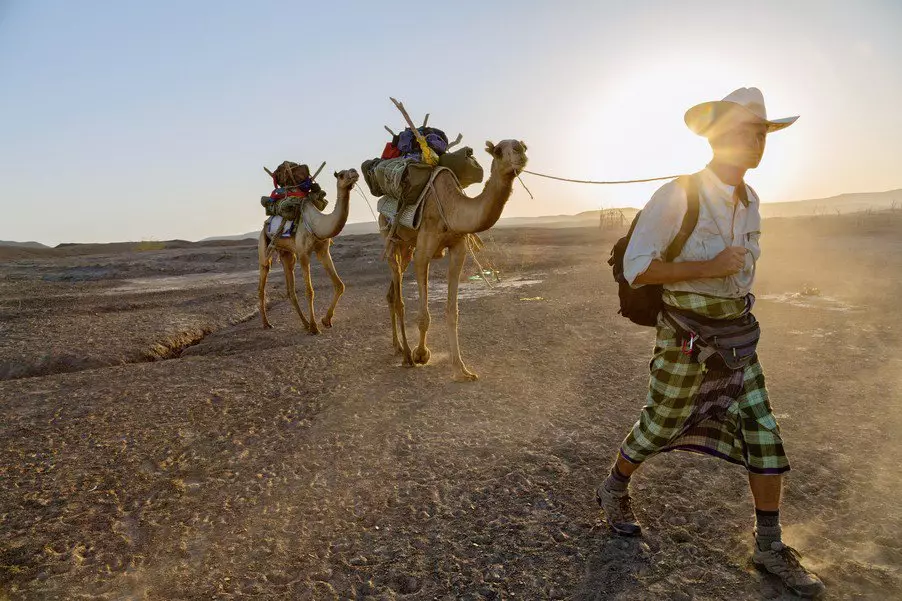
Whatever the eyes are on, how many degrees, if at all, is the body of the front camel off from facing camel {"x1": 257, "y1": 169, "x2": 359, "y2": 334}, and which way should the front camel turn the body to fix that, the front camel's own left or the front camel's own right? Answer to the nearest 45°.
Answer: approximately 180°

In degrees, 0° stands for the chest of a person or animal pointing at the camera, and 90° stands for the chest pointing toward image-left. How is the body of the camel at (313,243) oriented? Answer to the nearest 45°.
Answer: approximately 315°

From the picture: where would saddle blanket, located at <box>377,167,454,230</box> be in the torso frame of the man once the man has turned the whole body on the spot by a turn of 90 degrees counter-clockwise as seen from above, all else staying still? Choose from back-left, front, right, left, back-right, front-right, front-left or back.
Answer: left

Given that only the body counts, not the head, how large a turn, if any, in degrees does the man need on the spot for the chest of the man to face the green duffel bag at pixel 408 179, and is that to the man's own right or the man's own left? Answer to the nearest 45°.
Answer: approximately 180°

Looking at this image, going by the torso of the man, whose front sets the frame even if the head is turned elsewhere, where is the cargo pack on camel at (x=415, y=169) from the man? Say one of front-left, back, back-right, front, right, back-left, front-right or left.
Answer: back

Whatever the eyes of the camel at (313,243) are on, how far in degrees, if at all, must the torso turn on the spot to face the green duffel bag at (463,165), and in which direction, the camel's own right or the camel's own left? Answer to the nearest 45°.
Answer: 0° — it already faces it

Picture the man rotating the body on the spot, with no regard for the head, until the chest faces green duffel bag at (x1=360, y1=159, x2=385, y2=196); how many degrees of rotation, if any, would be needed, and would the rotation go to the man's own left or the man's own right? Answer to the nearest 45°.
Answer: approximately 180°
